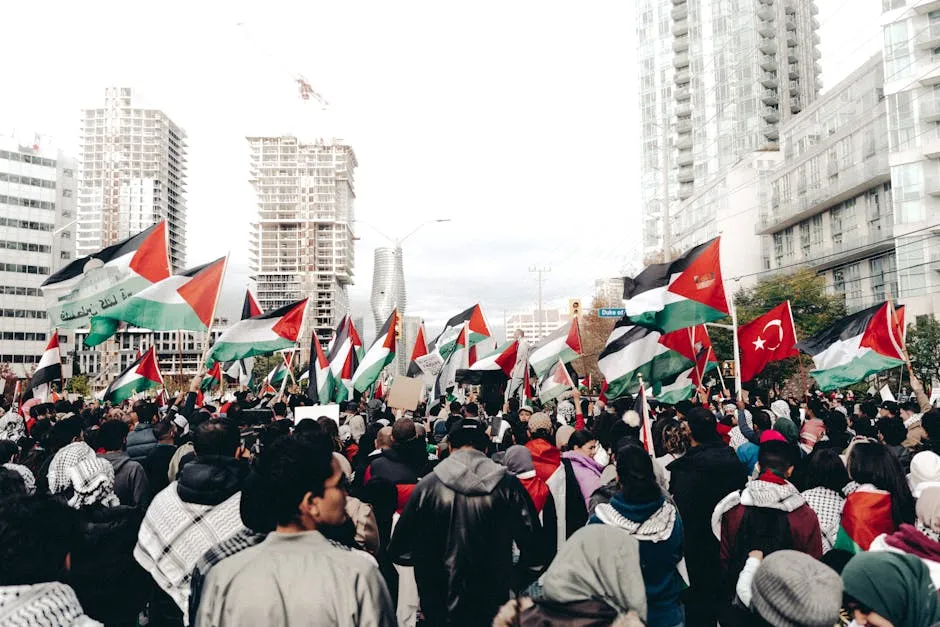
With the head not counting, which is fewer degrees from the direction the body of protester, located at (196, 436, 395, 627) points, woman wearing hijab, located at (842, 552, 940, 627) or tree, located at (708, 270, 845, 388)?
the tree

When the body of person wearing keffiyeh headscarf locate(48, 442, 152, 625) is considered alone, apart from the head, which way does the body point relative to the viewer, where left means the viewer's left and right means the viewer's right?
facing away from the viewer

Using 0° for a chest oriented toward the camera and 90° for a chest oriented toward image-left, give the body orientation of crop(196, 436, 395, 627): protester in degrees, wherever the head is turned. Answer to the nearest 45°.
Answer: approximately 180°

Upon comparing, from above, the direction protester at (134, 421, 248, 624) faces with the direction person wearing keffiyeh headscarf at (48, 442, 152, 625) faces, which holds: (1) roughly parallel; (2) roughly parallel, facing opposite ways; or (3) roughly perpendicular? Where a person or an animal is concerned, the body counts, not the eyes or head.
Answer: roughly parallel

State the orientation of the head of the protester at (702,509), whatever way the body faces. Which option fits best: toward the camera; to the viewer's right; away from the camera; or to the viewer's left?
away from the camera

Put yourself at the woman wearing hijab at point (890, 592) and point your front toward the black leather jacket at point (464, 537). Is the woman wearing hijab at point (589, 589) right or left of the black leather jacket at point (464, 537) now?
left

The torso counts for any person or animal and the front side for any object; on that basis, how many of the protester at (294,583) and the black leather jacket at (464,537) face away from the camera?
2

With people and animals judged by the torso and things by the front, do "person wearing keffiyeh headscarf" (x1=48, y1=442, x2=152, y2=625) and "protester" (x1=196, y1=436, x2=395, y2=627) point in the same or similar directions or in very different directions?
same or similar directions

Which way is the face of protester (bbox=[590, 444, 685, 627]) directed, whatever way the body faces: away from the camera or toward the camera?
away from the camera

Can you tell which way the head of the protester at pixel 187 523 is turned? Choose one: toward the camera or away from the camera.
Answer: away from the camera

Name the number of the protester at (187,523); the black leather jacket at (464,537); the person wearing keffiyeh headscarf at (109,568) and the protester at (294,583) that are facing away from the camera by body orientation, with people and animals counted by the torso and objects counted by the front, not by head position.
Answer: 4

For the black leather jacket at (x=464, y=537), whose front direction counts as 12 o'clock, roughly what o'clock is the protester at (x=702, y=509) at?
the protester at (x=702, y=509) is roughly at 2 o'clock from the black leather jacket at (x=464, y=537).

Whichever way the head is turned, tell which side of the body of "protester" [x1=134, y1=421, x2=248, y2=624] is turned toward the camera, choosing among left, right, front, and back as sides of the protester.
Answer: back

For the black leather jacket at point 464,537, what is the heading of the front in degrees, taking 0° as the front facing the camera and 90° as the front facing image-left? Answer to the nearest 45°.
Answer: approximately 180°

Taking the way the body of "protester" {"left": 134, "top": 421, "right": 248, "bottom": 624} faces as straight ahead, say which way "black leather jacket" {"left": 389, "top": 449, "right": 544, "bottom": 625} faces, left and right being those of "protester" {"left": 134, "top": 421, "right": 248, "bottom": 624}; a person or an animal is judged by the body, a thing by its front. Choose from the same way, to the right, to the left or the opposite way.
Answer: the same way
